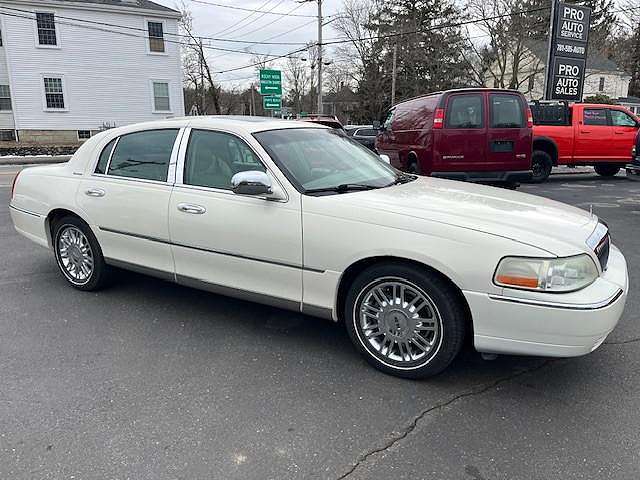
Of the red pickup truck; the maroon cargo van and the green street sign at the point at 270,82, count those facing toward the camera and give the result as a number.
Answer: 1

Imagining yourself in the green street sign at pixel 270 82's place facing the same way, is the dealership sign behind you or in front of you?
in front

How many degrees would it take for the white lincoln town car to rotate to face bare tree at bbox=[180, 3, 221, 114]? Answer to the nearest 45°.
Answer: approximately 135° to its left

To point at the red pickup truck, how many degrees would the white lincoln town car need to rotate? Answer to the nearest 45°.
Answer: approximately 90° to its left

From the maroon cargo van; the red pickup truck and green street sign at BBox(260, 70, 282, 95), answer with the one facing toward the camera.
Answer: the green street sign

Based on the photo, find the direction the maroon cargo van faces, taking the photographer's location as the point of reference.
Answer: facing away from the viewer and to the left of the viewer

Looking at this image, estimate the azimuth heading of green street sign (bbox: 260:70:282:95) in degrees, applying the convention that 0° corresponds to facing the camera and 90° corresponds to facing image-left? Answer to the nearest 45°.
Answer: approximately 0°

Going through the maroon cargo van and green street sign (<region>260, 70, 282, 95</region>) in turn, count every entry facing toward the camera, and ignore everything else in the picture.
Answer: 1

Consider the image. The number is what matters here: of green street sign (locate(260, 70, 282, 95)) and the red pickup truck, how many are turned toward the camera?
1

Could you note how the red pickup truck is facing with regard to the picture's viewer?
facing away from the viewer and to the right of the viewer

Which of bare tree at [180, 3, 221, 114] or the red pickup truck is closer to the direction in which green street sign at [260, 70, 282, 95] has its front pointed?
the red pickup truck
